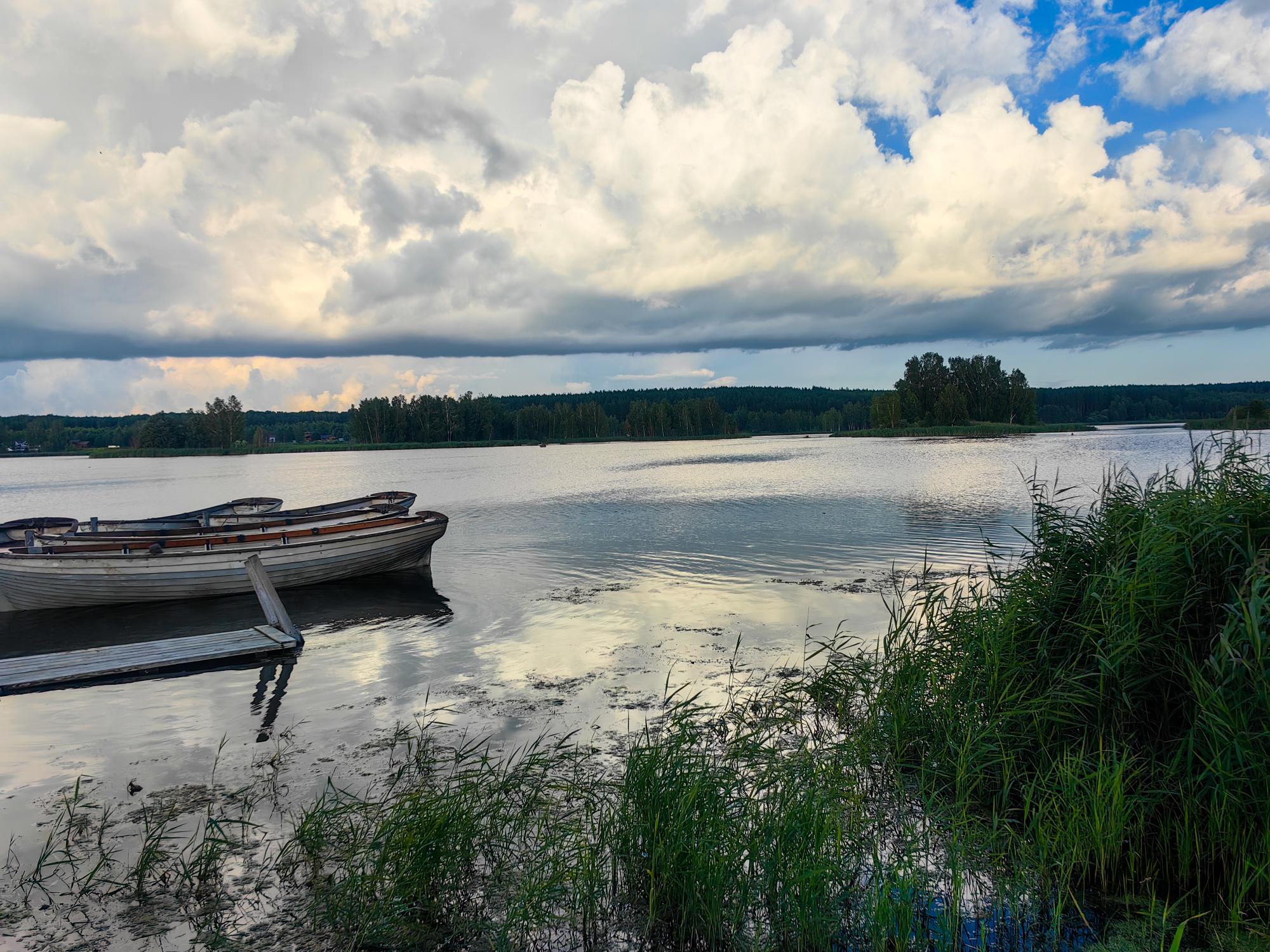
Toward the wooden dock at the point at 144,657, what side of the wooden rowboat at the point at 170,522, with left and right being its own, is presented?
right

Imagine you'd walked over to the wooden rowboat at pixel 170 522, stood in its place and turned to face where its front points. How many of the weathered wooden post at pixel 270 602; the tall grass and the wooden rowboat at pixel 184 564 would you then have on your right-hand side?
3

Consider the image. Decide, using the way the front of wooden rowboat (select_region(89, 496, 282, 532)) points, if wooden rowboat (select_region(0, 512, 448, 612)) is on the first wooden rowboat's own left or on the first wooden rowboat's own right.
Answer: on the first wooden rowboat's own right

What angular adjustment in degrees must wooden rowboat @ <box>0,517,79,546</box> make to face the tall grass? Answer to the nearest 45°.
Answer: approximately 90° to its right

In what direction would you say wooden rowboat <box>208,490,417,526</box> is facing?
to the viewer's right

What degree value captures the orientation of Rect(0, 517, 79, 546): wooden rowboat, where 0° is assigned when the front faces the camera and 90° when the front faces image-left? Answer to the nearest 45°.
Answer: approximately 270°

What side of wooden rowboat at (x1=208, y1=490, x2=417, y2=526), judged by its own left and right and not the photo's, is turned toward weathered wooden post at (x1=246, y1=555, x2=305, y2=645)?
right

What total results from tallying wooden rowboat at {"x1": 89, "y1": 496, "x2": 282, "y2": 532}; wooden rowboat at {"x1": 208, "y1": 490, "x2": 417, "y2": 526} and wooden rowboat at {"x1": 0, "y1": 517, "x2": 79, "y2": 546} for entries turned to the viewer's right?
3

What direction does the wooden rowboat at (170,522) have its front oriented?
to the viewer's right

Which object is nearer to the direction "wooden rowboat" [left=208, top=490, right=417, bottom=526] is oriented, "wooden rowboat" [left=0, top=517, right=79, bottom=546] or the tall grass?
the tall grass
